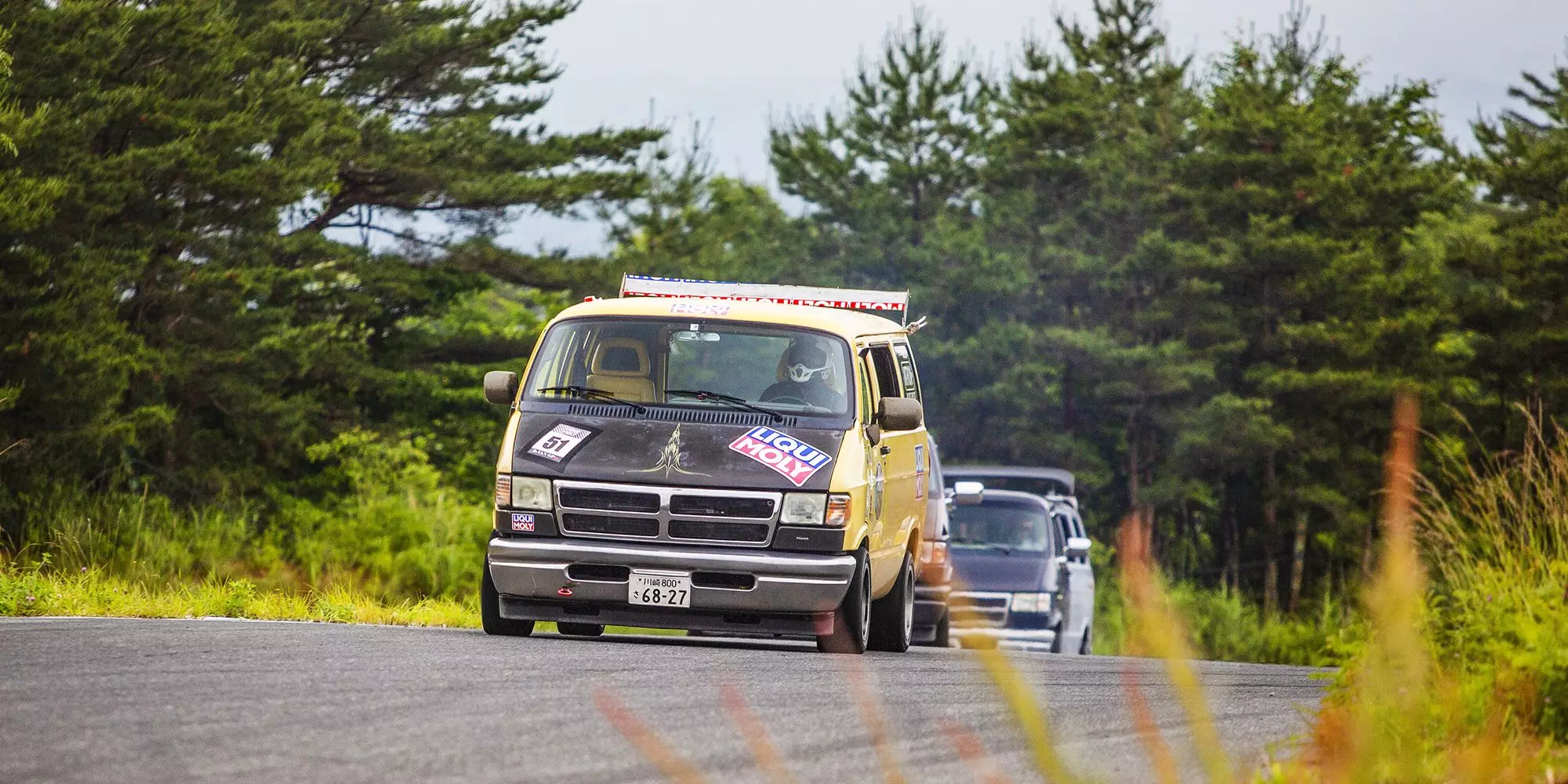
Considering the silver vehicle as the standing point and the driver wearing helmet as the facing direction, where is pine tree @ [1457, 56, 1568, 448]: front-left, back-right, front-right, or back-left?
back-left

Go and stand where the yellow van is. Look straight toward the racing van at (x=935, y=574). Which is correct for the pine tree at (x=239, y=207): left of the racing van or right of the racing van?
left

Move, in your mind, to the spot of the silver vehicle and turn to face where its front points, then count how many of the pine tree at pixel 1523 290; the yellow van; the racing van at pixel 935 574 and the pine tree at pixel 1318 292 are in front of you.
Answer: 2

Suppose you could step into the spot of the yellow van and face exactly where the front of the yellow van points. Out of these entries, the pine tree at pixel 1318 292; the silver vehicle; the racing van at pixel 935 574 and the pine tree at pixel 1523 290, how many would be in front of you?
0

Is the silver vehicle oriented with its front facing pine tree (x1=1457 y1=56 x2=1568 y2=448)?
no

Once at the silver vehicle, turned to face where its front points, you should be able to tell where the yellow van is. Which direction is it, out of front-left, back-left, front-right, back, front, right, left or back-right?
front

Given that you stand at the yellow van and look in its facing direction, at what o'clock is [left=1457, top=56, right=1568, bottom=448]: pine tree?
The pine tree is roughly at 7 o'clock from the yellow van.

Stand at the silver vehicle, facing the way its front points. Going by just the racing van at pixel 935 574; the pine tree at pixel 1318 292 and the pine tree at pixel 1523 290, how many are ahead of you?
1

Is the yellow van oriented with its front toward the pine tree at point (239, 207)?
no

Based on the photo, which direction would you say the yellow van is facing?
toward the camera

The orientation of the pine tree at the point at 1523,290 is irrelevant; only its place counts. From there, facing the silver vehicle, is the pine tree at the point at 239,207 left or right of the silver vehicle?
right

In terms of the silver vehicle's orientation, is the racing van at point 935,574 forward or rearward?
forward

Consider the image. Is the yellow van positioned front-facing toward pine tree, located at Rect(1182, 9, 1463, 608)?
no

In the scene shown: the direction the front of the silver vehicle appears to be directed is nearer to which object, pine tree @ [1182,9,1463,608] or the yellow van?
the yellow van

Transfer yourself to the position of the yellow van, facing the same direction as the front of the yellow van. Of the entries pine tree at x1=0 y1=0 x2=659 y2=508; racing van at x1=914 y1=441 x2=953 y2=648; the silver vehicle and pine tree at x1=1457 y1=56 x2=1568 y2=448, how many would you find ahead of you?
0

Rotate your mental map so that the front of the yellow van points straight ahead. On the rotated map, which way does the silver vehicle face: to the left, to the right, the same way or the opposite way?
the same way

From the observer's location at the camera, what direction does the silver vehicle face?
facing the viewer
